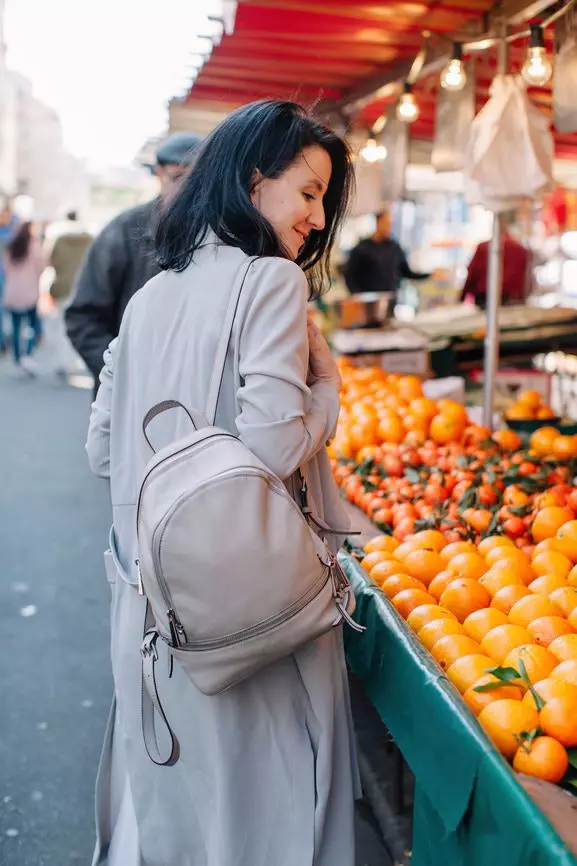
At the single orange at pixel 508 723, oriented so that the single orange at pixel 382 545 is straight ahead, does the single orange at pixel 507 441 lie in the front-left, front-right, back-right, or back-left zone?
front-right

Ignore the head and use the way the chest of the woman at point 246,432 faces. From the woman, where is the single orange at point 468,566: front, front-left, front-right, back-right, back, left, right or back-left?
front

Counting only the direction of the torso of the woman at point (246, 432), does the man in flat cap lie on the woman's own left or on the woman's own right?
on the woman's own left

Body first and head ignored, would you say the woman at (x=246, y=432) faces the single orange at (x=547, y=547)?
yes

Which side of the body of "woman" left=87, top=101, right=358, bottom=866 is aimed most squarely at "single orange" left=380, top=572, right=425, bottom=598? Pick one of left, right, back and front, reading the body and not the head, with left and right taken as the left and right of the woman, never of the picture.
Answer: front

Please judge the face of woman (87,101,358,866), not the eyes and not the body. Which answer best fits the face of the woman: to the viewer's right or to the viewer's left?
to the viewer's right

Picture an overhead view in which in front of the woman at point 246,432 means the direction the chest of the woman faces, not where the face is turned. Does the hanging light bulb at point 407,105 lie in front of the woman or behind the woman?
in front

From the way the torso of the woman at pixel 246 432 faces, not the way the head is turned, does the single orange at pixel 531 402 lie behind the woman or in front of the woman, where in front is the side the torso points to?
in front

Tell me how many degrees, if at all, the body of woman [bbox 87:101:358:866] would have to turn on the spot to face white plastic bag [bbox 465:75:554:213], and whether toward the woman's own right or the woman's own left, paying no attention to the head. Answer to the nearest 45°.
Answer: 0° — they already face it

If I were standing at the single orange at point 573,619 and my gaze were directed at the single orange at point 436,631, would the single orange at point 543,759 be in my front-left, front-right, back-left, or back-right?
front-left

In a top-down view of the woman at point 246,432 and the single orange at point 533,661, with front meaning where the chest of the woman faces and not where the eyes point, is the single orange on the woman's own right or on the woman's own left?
on the woman's own right

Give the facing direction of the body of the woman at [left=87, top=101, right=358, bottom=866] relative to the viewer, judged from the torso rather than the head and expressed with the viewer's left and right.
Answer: facing away from the viewer and to the right of the viewer

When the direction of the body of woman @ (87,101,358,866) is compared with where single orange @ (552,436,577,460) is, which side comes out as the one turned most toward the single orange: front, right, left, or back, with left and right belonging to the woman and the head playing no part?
front

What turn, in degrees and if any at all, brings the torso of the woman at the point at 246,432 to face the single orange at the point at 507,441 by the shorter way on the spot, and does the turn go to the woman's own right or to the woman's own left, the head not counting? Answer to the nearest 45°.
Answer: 0° — they already face it
